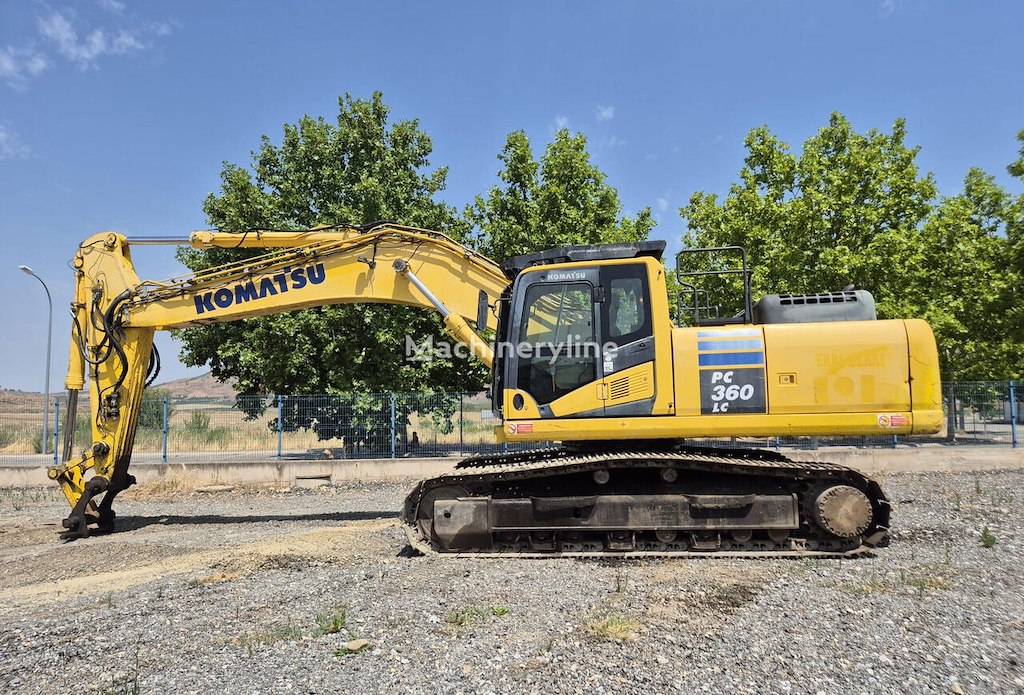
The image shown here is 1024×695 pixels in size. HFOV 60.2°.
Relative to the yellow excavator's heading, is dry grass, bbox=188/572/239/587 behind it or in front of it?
in front

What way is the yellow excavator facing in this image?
to the viewer's left

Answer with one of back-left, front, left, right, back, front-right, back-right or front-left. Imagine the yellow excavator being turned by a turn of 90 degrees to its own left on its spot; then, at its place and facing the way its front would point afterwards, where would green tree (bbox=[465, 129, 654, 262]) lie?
back

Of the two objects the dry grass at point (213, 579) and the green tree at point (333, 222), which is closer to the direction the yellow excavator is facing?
the dry grass

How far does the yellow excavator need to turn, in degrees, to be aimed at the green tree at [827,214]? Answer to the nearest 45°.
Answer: approximately 135° to its right

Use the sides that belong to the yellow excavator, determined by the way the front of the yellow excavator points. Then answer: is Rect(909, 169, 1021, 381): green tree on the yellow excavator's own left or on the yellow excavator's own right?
on the yellow excavator's own right

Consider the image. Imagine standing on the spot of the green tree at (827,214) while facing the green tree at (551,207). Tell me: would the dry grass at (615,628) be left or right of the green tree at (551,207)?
left

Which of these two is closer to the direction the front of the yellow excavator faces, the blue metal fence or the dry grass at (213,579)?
the dry grass

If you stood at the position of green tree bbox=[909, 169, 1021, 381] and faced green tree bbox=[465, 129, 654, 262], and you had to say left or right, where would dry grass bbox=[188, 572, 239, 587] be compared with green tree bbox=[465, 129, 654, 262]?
left

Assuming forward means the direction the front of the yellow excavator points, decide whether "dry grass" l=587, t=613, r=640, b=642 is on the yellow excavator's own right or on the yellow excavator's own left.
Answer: on the yellow excavator's own left
